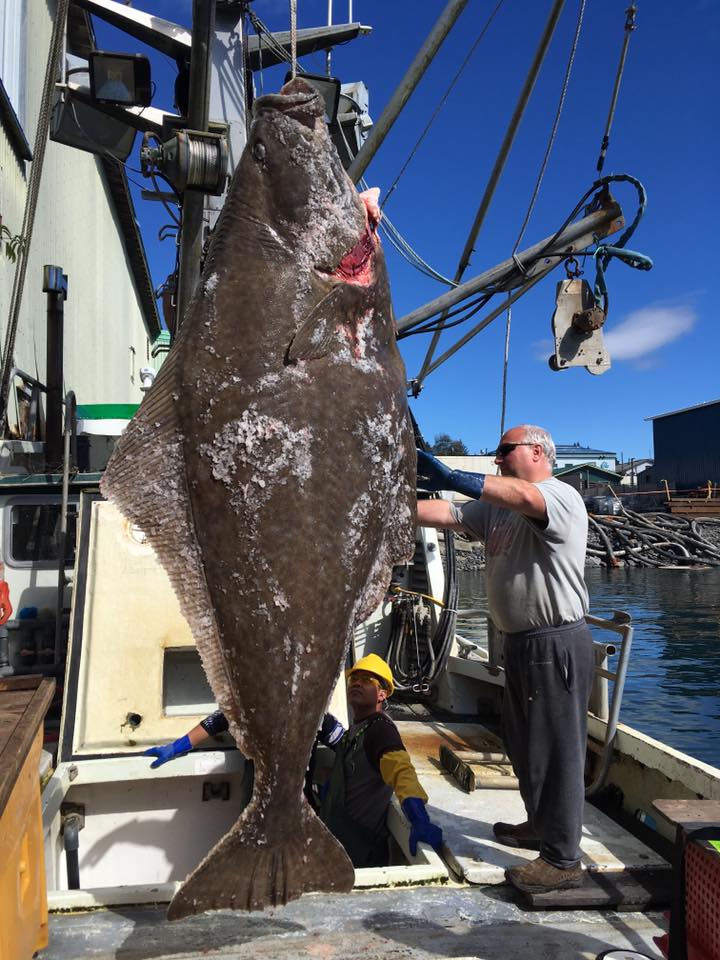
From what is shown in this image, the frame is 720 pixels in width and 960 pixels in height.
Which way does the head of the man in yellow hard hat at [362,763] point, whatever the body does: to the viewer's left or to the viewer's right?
to the viewer's left

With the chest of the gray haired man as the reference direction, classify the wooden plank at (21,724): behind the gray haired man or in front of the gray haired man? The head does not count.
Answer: in front

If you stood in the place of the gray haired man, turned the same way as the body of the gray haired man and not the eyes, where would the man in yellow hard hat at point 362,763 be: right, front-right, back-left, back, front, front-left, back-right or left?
front-right

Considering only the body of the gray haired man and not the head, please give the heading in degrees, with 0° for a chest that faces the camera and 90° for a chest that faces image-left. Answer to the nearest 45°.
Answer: approximately 90°

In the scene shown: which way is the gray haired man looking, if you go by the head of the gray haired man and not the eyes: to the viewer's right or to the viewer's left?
to the viewer's left
